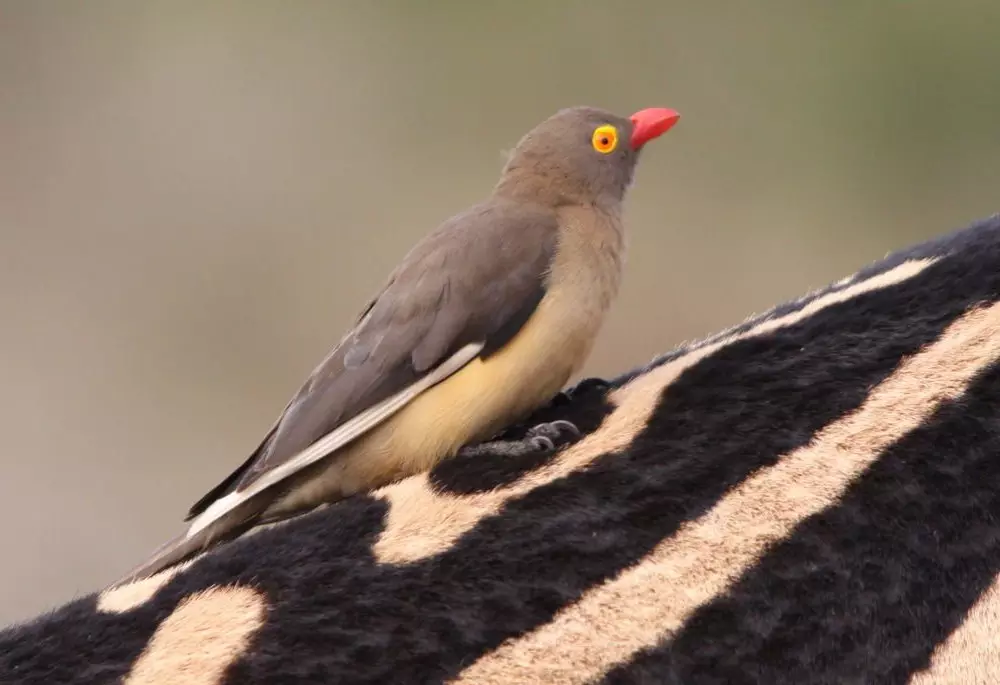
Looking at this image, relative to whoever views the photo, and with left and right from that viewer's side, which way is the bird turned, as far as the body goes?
facing to the right of the viewer
